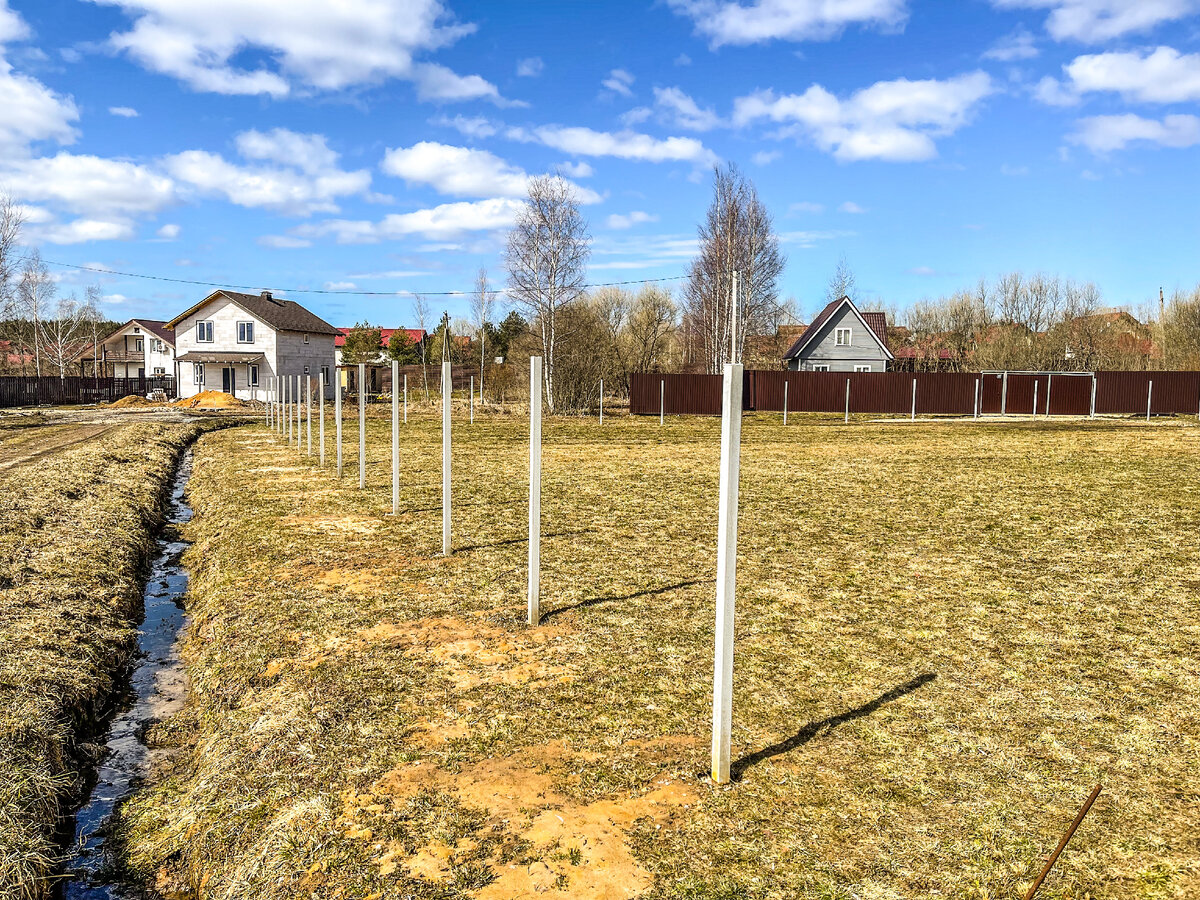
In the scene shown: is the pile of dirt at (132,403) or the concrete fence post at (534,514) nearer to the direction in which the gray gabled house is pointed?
the concrete fence post

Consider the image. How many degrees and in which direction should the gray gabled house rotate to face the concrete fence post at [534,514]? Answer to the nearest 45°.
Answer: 0° — it already faces it

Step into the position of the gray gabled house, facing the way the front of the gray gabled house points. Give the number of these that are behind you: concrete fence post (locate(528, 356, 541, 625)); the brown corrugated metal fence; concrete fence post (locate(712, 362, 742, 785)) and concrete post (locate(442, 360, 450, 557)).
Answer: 0

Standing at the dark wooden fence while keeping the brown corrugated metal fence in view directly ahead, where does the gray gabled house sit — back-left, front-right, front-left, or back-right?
front-left

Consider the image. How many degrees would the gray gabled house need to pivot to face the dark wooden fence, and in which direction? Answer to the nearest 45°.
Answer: approximately 90° to its right

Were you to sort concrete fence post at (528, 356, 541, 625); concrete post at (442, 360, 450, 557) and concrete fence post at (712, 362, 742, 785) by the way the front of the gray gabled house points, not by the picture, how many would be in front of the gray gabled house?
3

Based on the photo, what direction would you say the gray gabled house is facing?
toward the camera

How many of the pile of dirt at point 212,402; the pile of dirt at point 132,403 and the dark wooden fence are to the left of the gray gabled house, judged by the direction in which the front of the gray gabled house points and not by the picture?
0

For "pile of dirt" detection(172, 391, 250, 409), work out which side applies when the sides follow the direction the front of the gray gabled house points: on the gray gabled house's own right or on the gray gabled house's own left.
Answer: on the gray gabled house's own right

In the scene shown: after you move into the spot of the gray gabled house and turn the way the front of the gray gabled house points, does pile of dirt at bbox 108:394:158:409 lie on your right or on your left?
on your right

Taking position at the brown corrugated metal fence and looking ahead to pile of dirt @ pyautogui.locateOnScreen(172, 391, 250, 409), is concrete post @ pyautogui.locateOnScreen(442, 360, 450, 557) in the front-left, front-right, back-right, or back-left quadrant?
front-left

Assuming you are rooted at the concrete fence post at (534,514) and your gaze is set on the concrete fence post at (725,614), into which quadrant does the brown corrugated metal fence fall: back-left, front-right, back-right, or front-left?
back-left

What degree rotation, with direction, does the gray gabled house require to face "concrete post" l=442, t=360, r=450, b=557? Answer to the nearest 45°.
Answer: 0° — it already faces it

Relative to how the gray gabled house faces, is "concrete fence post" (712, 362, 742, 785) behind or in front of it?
in front
